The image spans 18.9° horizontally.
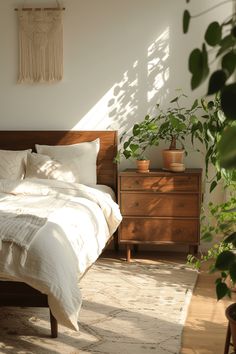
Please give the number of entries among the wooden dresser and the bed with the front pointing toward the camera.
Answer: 2

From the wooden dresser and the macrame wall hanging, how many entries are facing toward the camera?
2

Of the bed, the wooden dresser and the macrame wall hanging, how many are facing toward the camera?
3

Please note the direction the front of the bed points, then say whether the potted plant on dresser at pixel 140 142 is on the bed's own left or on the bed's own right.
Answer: on the bed's own left

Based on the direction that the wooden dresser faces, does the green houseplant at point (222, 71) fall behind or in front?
in front

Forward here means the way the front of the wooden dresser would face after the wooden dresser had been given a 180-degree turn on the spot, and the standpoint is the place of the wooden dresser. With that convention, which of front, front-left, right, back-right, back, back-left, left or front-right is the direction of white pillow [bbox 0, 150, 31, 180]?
left

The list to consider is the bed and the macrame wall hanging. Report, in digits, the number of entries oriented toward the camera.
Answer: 2
